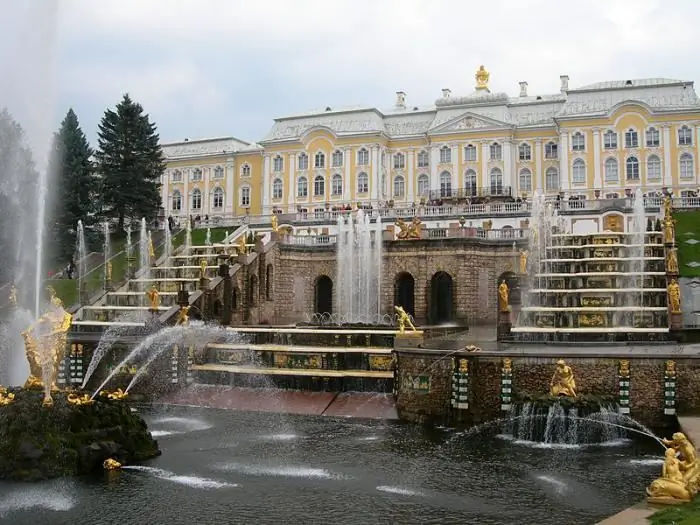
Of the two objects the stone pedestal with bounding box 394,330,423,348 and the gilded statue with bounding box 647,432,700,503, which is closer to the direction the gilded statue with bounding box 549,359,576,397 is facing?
the gilded statue

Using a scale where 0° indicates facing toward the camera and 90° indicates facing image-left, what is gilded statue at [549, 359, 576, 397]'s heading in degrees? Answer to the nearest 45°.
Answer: approximately 0°

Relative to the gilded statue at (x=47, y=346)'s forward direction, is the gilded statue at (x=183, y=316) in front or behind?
behind

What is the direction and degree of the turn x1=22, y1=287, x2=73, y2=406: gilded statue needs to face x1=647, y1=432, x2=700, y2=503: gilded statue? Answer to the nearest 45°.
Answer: approximately 45° to its left

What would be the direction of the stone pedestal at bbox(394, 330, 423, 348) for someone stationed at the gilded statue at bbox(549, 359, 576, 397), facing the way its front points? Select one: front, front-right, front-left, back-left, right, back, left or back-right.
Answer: back-right

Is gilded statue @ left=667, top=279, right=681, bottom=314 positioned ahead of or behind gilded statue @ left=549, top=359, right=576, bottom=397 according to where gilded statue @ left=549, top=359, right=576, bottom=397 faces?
behind

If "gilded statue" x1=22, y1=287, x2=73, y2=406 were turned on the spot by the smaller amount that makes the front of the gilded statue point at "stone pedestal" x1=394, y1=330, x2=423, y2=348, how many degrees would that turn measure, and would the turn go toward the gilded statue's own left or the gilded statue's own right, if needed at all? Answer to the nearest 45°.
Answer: approximately 180°

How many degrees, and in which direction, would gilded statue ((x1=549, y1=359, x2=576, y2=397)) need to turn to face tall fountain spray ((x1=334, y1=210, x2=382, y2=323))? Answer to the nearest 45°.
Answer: approximately 135° to its right

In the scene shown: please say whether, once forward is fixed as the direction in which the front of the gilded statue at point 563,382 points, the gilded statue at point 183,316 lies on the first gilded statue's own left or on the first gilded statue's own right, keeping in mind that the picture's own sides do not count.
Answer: on the first gilded statue's own right

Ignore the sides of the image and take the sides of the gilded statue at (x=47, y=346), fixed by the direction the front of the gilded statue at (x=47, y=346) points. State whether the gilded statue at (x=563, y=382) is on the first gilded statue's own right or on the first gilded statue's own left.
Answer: on the first gilded statue's own left
